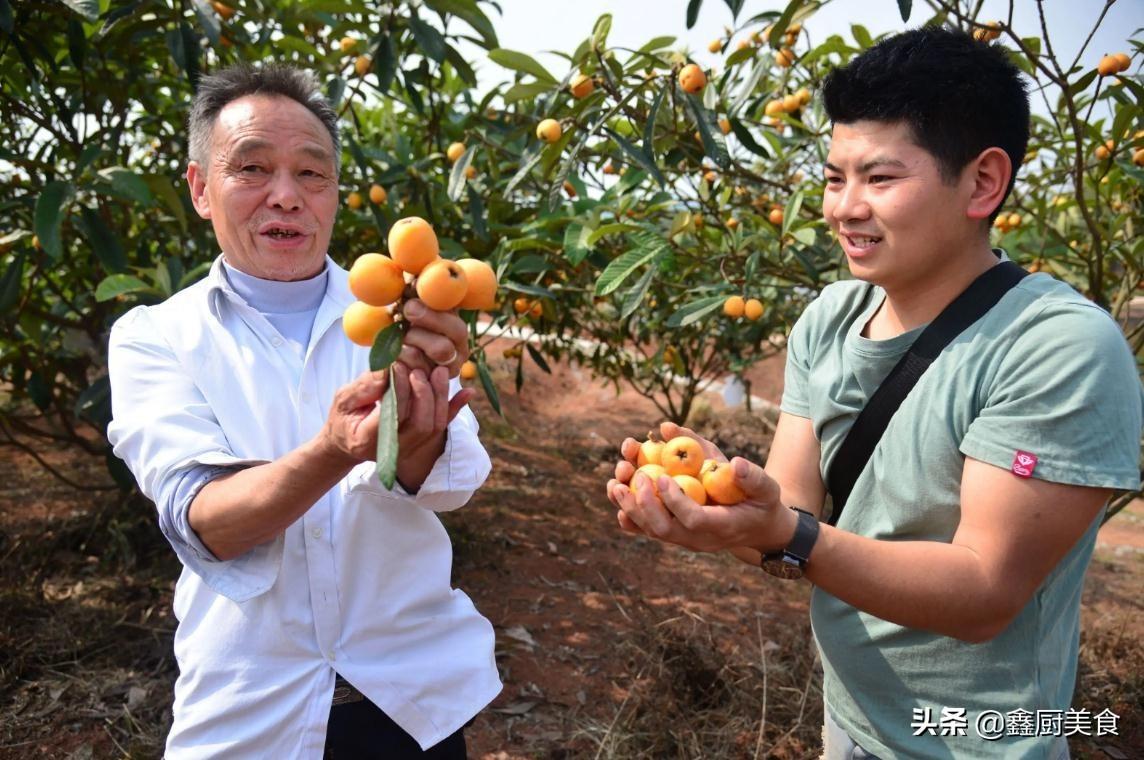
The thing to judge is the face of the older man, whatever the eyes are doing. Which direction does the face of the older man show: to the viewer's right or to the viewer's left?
to the viewer's right

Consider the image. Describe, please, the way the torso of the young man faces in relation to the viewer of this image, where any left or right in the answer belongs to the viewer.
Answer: facing the viewer and to the left of the viewer

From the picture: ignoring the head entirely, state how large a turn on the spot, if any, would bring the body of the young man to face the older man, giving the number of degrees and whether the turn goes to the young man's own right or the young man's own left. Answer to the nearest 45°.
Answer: approximately 45° to the young man's own right
